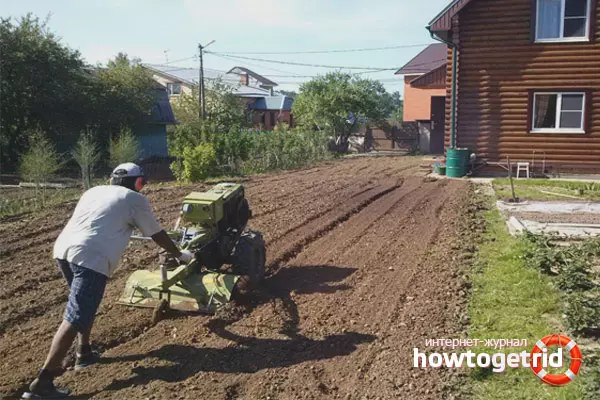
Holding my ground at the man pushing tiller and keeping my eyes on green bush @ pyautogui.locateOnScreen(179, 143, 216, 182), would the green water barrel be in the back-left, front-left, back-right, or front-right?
front-right

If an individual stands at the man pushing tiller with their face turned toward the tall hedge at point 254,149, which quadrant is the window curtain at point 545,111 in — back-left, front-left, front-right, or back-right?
front-right

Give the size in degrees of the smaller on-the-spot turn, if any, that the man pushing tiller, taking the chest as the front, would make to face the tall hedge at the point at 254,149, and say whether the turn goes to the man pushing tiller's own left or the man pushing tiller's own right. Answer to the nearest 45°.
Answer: approximately 45° to the man pushing tiller's own left

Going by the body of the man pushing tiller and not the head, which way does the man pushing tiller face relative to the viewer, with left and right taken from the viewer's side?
facing away from the viewer and to the right of the viewer

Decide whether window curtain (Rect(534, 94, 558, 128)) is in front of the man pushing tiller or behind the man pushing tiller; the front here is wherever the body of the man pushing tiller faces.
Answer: in front

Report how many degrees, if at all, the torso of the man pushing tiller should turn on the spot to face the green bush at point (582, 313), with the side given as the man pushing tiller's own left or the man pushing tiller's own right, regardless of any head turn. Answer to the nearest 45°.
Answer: approximately 45° to the man pushing tiller's own right

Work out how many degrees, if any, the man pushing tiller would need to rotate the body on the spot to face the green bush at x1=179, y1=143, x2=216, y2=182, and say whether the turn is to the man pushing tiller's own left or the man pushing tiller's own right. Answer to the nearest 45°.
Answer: approximately 45° to the man pushing tiller's own left

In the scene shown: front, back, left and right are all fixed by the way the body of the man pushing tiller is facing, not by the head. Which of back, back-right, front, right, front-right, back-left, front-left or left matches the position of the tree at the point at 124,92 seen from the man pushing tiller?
front-left

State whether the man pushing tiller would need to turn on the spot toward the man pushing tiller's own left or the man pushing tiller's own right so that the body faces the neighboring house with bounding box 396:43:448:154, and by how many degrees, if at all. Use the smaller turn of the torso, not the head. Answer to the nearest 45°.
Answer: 0° — they already face it

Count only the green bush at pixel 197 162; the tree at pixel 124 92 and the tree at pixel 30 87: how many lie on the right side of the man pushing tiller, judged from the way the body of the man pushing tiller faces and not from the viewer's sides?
0

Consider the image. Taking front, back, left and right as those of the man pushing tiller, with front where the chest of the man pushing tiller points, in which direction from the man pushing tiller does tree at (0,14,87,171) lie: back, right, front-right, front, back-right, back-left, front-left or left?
front-left

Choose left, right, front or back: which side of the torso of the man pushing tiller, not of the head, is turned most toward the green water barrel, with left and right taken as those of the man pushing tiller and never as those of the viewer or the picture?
front

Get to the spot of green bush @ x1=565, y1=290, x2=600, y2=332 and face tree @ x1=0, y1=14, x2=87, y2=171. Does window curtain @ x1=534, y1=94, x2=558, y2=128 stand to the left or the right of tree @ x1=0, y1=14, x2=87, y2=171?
right

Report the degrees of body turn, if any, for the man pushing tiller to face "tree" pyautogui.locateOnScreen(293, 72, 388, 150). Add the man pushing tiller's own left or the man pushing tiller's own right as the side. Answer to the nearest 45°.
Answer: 0° — they already face it

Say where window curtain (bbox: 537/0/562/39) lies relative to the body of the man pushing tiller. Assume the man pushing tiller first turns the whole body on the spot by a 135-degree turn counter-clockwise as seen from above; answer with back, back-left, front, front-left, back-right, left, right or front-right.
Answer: back-right
